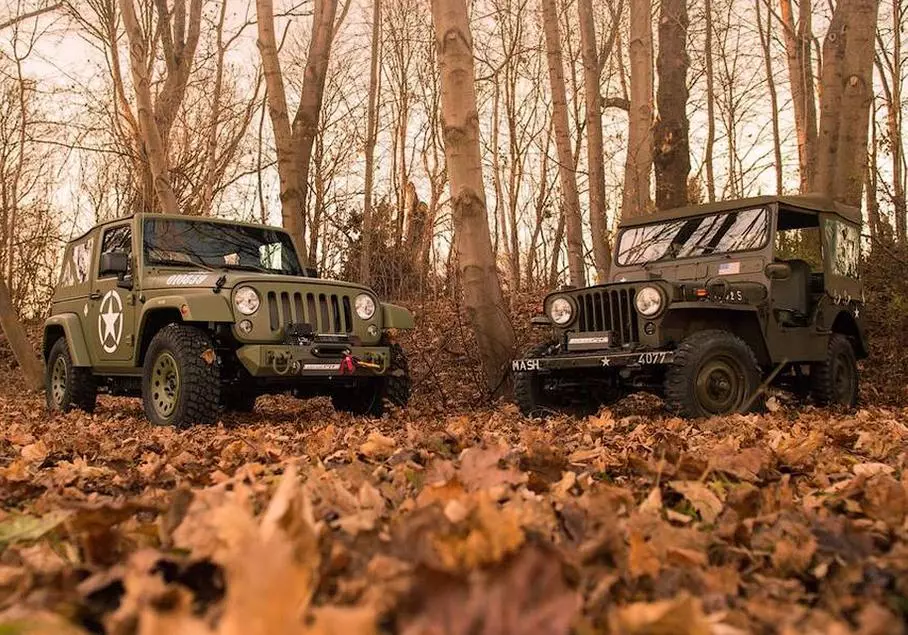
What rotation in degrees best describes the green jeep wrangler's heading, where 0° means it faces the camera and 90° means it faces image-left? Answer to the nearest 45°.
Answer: approximately 315°

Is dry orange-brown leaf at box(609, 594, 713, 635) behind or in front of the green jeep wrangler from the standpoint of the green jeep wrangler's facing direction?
in front

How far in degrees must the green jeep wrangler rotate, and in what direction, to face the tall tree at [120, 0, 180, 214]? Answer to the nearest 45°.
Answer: approximately 135° to its left

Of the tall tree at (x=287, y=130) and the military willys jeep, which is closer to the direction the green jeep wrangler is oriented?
the military willys jeep

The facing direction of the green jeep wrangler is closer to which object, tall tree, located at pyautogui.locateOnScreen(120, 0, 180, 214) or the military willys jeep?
the military willys jeep

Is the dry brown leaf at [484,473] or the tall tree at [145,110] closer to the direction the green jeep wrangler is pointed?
the dry brown leaf

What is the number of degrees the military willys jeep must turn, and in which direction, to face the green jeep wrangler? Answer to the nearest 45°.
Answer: approximately 45° to its right

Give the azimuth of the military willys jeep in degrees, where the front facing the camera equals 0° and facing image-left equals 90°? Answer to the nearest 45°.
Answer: approximately 45°

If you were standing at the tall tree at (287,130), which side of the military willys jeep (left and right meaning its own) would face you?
right
